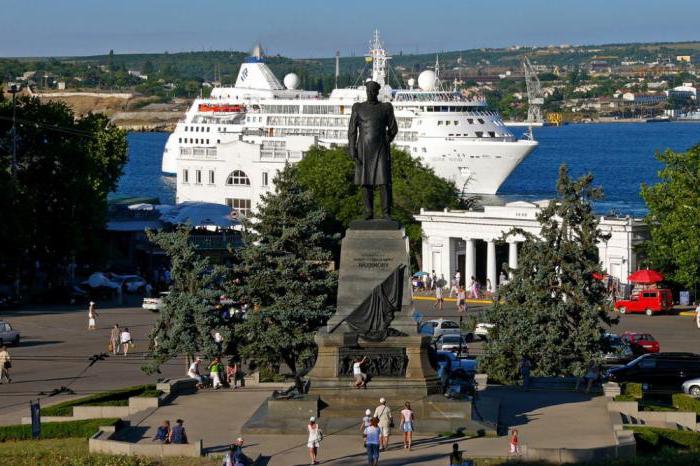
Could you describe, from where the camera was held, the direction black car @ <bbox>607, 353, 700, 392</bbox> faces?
facing to the left of the viewer

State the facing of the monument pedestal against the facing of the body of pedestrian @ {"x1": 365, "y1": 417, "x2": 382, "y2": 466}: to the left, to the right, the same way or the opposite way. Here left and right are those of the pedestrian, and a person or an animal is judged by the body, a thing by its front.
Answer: the opposite way

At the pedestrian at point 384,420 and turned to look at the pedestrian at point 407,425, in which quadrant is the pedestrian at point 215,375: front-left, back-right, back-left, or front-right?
back-left

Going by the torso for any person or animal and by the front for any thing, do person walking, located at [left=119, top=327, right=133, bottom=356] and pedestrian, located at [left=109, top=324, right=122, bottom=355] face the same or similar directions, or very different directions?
same or similar directions
